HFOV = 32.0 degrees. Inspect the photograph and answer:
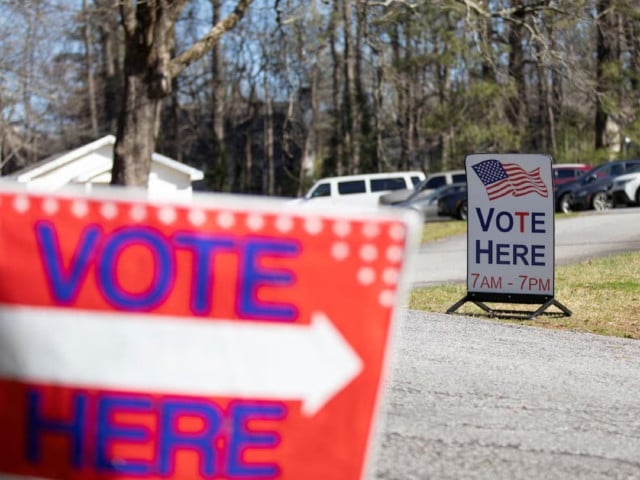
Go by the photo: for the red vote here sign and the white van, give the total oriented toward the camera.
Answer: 1

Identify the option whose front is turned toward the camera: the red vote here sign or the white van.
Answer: the red vote here sign

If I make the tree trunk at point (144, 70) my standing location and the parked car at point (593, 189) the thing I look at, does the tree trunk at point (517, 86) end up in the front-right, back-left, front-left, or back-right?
front-left

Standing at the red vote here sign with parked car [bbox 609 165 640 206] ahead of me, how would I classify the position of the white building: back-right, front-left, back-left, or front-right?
front-left

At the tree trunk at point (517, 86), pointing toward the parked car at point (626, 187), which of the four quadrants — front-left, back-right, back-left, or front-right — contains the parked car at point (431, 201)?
front-right

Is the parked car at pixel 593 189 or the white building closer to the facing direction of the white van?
the white building

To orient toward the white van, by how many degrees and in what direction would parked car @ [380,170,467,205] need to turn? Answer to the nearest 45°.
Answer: approximately 90° to its right

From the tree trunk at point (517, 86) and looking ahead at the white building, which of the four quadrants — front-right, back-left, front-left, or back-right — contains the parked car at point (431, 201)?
front-left

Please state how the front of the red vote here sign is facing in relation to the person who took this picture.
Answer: facing the viewer

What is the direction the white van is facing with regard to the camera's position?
facing to the left of the viewer

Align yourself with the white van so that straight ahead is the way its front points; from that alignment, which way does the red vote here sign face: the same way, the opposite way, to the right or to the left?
to the left

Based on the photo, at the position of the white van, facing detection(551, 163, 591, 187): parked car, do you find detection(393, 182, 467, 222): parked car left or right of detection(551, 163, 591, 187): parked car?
right

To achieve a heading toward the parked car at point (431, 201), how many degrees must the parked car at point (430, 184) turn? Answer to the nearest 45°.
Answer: approximately 45° to its left

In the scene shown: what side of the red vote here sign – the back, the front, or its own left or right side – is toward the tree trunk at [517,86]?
back

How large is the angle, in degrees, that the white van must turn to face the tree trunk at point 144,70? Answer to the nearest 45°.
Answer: approximately 90° to its left
